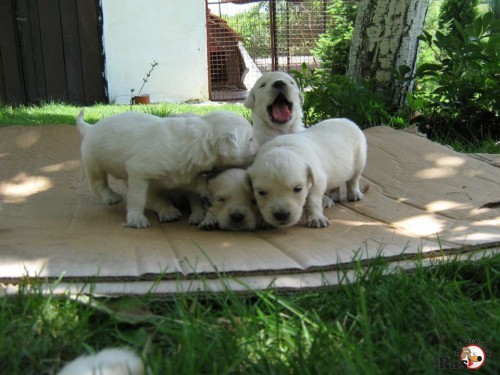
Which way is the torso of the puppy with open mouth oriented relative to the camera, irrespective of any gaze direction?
toward the camera

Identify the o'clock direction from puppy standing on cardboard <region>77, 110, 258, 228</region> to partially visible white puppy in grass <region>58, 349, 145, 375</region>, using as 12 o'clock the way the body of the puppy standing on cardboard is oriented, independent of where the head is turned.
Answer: The partially visible white puppy in grass is roughly at 3 o'clock from the puppy standing on cardboard.

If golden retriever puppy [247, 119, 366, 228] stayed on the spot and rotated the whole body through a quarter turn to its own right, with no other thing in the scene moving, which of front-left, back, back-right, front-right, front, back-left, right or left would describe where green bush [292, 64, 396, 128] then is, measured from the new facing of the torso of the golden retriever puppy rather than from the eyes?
front-right

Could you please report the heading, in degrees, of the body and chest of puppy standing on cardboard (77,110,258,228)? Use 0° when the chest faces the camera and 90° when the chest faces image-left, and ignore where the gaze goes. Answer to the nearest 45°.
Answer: approximately 270°

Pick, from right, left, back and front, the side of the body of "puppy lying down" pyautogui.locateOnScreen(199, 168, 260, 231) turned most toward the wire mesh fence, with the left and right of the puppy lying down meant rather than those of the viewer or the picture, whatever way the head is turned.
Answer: back

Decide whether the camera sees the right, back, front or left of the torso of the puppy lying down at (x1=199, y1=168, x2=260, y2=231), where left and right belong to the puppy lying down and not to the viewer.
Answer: front

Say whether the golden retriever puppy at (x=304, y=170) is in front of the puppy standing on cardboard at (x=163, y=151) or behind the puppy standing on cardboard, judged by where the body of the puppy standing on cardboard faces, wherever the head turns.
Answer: in front

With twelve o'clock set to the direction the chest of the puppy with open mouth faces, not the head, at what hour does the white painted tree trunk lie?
The white painted tree trunk is roughly at 7 o'clock from the puppy with open mouth.

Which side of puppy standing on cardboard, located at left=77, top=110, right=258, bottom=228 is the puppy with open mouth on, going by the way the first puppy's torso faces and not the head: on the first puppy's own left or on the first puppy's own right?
on the first puppy's own left

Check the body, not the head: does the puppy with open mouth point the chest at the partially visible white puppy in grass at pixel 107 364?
yes

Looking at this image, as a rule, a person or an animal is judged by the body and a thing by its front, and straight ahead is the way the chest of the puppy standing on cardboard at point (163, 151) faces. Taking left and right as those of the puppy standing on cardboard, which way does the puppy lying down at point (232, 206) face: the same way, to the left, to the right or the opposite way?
to the right

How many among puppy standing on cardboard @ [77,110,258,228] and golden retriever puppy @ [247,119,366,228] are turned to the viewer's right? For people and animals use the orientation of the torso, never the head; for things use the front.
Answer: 1

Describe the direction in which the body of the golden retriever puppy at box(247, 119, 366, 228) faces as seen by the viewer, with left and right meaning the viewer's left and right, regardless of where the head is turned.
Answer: facing the viewer and to the left of the viewer

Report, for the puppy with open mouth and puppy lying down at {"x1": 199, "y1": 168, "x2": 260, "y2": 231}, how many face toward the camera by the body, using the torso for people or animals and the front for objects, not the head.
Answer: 2

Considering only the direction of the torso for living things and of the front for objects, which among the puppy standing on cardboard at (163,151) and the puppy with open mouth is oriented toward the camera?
the puppy with open mouth

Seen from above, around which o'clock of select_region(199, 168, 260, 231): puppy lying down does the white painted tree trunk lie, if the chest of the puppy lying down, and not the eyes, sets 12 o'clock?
The white painted tree trunk is roughly at 7 o'clock from the puppy lying down.
